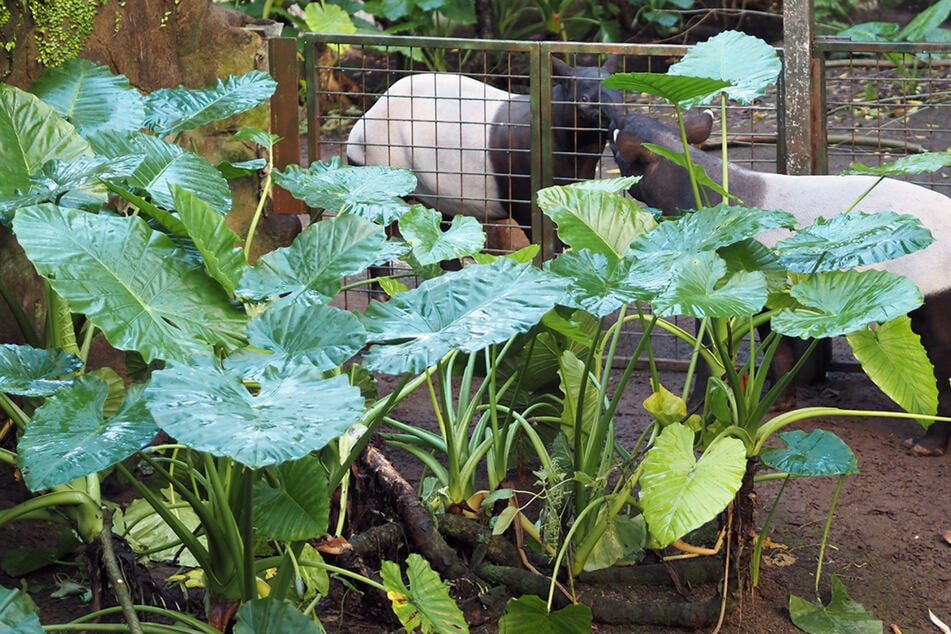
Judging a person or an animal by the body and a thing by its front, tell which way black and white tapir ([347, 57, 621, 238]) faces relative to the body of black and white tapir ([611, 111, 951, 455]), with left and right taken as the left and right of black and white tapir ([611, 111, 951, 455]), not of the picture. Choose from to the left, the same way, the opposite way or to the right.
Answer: the opposite way

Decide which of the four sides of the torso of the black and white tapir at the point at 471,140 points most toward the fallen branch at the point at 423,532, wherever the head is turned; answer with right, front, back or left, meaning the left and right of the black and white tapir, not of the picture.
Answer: right

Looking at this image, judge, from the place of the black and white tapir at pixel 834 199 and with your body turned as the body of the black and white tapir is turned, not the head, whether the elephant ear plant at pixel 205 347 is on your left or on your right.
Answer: on your left

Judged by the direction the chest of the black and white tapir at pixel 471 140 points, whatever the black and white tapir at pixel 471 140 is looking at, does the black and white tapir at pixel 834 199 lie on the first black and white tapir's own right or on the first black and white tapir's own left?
on the first black and white tapir's own right

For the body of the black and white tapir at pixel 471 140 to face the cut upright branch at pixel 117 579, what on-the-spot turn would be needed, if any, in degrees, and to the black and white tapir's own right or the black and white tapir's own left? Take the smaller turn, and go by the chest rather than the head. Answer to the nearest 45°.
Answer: approximately 90° to the black and white tapir's own right

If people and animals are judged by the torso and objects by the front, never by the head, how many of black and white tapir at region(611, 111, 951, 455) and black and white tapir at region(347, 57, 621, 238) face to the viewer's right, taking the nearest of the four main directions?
1

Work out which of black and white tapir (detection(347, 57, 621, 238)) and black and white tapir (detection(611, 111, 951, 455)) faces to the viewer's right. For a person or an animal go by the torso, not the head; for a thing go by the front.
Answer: black and white tapir (detection(347, 57, 621, 238))

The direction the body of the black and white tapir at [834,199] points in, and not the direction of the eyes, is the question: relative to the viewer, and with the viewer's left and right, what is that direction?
facing to the left of the viewer

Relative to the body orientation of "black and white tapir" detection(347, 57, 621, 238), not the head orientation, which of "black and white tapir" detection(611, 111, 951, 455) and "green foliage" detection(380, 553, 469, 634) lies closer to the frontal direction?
the black and white tapir

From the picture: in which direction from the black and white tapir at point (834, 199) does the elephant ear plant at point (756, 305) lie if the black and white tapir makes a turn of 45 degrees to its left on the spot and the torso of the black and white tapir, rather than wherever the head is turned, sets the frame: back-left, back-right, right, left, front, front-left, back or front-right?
front-left

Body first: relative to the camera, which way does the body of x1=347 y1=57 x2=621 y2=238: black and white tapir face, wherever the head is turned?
to the viewer's right

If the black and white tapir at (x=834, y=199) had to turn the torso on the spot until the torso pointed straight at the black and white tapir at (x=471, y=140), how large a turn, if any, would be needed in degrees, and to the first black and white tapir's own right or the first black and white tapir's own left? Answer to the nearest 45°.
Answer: approximately 45° to the first black and white tapir's own right

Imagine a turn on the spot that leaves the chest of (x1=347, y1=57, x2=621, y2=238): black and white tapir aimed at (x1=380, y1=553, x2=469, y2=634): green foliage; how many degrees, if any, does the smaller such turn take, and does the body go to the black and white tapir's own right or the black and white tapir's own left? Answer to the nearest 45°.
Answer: approximately 90° to the black and white tapir's own right
